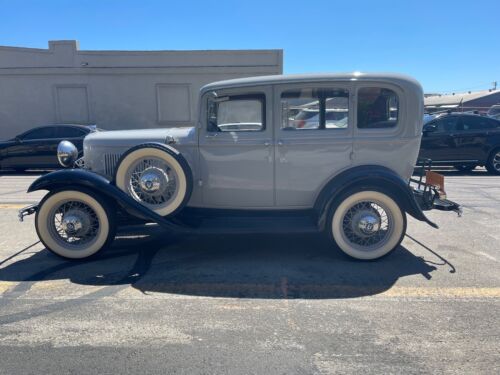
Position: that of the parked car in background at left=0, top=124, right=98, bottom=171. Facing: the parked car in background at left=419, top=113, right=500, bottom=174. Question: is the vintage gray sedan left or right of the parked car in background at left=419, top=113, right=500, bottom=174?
right

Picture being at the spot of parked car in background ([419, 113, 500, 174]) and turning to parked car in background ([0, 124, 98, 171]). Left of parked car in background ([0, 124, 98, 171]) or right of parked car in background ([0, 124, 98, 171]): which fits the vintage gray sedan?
left

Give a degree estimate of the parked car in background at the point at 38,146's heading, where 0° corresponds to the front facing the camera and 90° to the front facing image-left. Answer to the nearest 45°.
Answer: approximately 90°

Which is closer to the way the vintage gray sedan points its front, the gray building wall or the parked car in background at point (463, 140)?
the gray building wall

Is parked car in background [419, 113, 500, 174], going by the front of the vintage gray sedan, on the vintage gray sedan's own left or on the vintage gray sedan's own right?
on the vintage gray sedan's own right

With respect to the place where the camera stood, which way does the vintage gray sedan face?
facing to the left of the viewer
